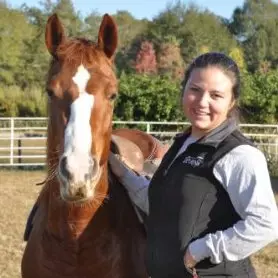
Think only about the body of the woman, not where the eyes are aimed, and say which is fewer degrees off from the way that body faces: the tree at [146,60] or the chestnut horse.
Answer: the chestnut horse

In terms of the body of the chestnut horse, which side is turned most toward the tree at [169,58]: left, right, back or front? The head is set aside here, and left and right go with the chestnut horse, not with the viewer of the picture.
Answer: back

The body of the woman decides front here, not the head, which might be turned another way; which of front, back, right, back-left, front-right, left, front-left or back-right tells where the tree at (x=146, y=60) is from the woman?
back-right

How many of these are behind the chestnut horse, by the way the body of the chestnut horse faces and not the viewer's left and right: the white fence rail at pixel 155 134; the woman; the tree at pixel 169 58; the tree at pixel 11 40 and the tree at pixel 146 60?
4

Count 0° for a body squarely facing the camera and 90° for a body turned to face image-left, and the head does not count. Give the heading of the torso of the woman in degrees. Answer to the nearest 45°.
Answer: approximately 45°

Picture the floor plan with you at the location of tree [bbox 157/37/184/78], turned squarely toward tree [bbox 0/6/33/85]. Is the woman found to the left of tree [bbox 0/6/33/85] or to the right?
left

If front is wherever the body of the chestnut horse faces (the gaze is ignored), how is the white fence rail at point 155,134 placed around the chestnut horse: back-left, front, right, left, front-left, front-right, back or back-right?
back

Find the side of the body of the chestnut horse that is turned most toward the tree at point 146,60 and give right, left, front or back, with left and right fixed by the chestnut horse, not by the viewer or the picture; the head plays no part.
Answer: back

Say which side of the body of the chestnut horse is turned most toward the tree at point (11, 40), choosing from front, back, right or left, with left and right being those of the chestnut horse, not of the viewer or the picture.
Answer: back

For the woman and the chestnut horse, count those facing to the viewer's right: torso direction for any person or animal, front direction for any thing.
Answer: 0

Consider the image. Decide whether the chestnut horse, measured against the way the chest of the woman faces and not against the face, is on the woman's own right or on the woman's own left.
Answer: on the woman's own right

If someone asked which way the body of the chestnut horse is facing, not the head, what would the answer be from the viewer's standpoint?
toward the camera

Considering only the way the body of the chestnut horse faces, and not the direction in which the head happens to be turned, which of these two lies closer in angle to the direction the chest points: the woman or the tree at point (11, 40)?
the woman
